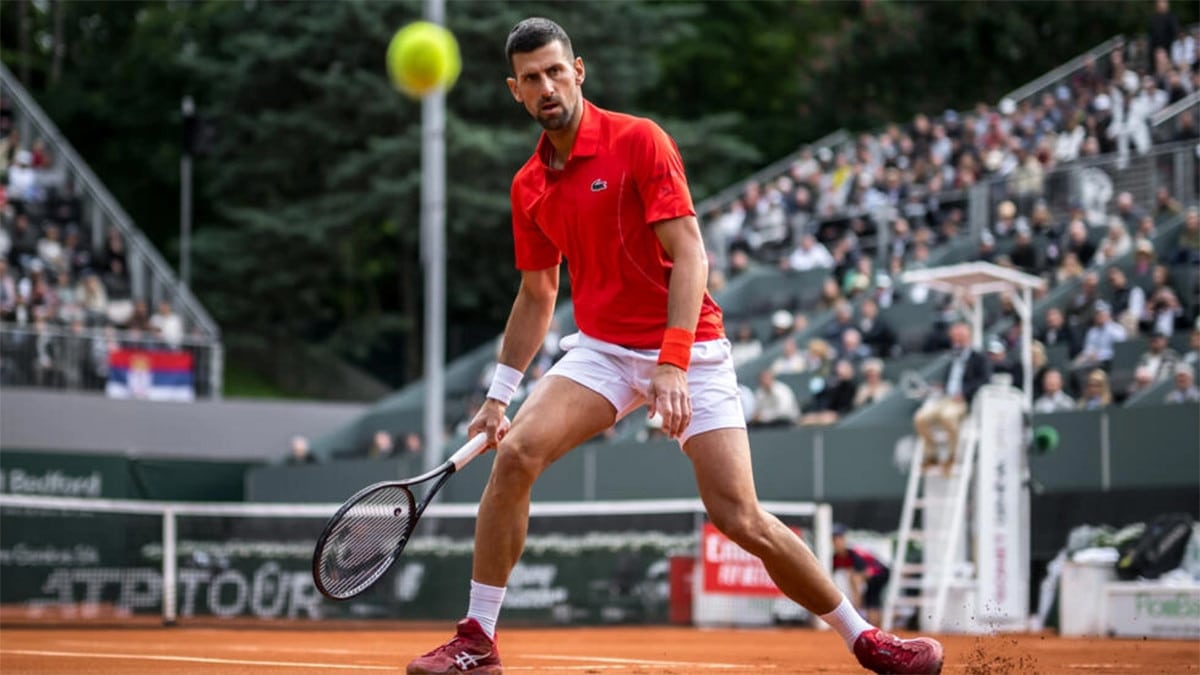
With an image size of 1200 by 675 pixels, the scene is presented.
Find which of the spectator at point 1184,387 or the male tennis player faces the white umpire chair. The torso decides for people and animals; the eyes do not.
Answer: the spectator

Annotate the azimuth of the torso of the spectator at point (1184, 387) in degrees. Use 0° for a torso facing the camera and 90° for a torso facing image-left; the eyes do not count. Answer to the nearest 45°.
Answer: approximately 45°

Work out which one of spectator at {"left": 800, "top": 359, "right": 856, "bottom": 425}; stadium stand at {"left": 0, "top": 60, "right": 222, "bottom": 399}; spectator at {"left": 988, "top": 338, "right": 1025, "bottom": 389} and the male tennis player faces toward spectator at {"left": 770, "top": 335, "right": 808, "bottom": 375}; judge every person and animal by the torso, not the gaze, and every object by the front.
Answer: the stadium stand

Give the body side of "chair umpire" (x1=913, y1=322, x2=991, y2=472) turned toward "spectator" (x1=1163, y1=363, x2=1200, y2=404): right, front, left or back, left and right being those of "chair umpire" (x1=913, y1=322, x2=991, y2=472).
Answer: back

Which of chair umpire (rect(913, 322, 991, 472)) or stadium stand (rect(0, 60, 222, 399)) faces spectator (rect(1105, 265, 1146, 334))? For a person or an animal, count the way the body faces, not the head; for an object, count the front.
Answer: the stadium stand

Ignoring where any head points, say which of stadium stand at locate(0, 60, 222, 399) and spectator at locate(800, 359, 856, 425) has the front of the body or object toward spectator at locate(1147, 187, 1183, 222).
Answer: the stadium stand

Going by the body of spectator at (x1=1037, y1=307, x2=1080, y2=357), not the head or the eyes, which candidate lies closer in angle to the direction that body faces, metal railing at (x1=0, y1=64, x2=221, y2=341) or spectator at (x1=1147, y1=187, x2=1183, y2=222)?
the metal railing
